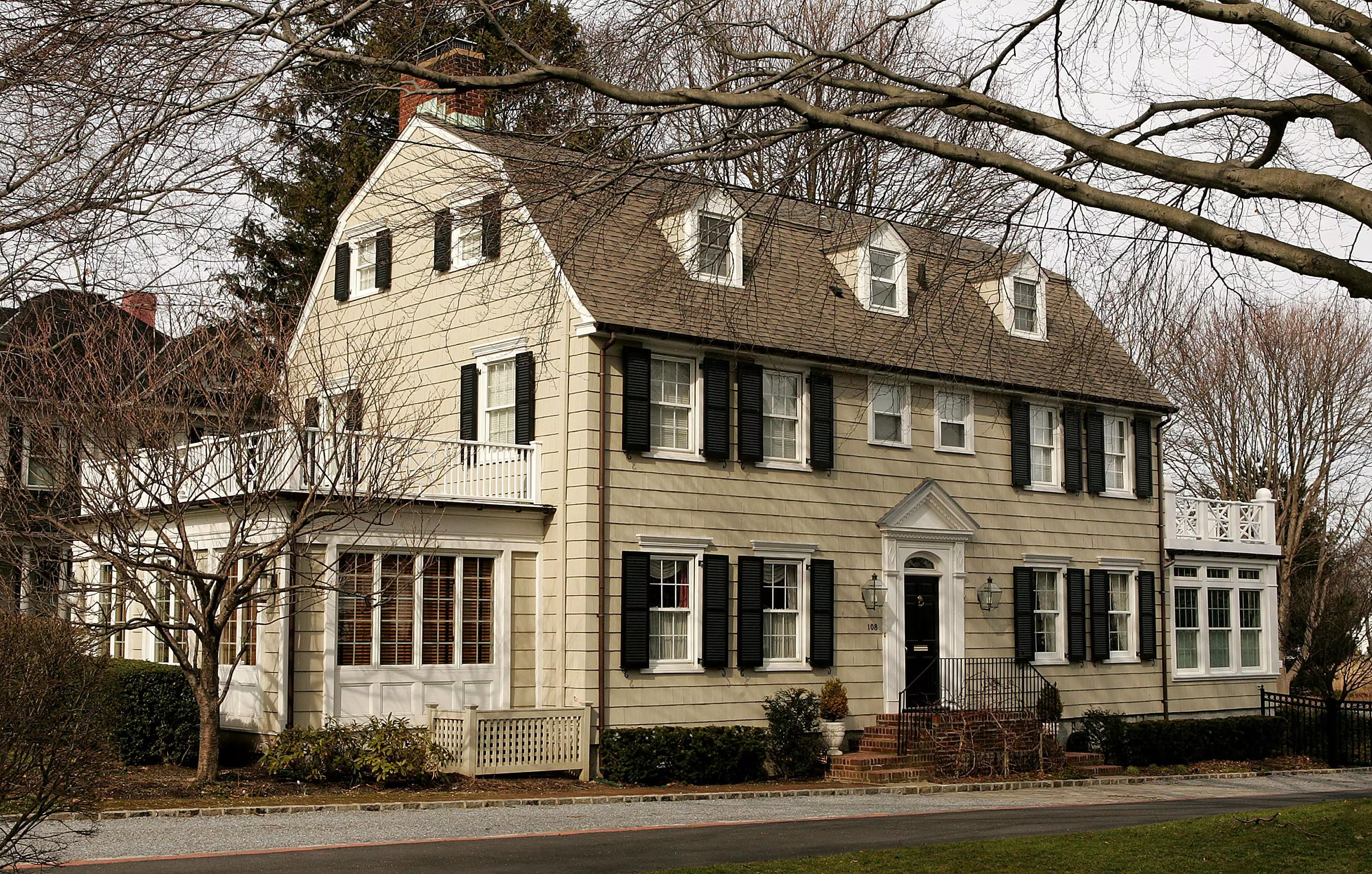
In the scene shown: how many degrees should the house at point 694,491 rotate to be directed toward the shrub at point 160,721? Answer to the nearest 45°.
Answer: approximately 90° to its right

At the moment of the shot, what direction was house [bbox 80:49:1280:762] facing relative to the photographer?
facing the viewer and to the right of the viewer
